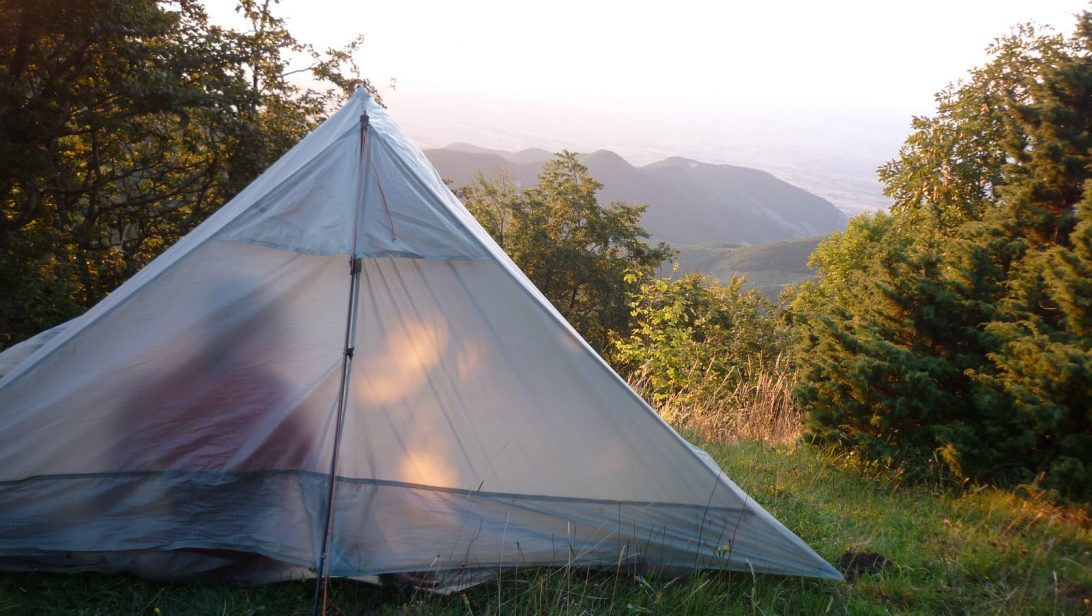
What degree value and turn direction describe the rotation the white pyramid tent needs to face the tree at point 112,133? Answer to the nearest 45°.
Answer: approximately 135° to its right

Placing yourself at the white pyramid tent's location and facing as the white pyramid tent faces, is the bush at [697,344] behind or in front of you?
behind

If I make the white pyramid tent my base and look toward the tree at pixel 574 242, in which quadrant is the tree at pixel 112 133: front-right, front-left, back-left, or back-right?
front-left

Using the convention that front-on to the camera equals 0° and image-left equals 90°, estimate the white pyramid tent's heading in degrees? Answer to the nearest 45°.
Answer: approximately 0°

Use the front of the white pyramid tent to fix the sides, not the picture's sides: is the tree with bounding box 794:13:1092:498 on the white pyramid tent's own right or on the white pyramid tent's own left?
on the white pyramid tent's own left

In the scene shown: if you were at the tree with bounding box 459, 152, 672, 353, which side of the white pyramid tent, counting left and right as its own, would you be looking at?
back
